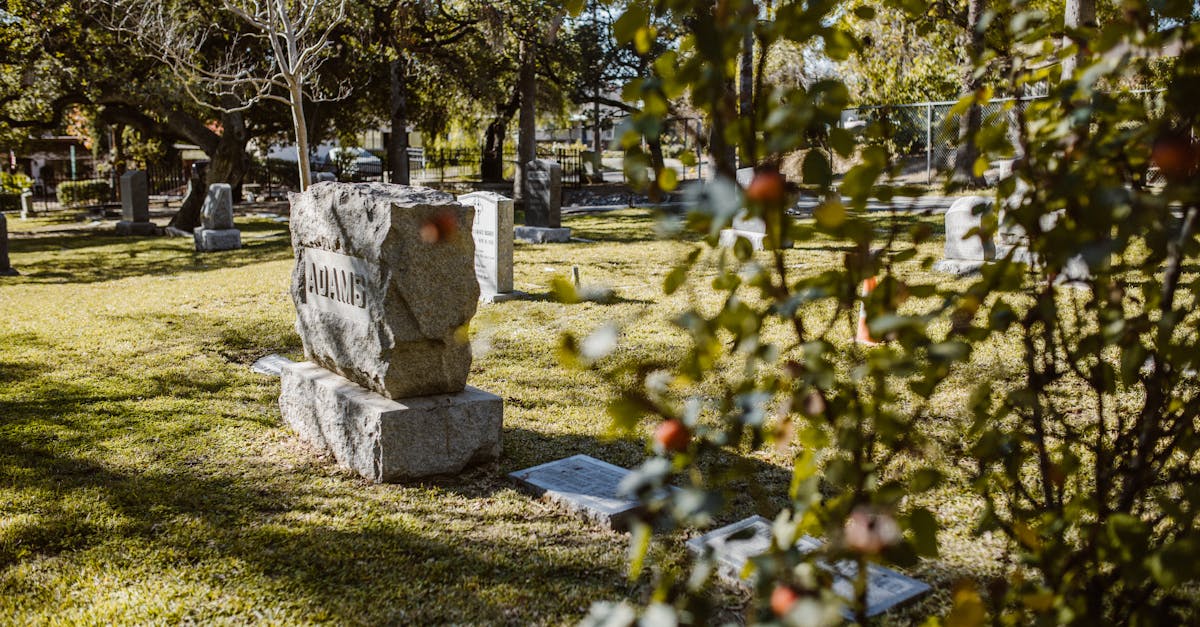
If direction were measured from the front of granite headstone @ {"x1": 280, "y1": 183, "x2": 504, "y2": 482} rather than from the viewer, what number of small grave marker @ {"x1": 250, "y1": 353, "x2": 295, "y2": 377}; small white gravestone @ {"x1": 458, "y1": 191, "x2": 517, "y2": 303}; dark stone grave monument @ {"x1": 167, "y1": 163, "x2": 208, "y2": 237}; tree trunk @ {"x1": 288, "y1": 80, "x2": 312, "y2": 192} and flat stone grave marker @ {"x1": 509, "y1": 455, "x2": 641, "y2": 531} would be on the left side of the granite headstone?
1

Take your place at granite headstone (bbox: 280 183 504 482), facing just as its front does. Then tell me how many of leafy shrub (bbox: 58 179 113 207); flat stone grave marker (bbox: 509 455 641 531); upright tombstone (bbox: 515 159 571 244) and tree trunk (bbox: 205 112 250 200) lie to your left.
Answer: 1

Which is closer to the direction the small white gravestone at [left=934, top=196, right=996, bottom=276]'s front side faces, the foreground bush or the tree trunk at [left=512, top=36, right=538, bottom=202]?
the foreground bush

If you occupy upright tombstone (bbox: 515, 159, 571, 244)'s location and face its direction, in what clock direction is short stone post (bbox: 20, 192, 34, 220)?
The short stone post is roughly at 3 o'clock from the upright tombstone.

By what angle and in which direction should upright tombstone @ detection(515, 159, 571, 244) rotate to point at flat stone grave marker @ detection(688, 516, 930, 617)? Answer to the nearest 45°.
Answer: approximately 45° to its left

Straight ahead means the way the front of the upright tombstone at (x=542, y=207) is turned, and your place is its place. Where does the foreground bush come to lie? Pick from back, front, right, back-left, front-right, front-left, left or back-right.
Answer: front-left

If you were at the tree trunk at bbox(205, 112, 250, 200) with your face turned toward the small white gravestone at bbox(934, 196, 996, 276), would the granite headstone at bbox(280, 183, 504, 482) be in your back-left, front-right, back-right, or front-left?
front-right

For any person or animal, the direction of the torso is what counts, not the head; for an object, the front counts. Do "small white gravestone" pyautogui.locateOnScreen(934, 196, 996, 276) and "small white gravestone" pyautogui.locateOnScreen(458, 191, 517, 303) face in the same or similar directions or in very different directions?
same or similar directions

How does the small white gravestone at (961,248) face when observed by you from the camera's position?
facing the viewer and to the left of the viewer

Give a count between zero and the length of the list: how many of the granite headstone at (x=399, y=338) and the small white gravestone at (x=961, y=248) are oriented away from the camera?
0

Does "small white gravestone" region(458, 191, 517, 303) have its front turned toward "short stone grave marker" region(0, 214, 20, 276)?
no

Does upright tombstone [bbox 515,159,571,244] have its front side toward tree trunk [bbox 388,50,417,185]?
no

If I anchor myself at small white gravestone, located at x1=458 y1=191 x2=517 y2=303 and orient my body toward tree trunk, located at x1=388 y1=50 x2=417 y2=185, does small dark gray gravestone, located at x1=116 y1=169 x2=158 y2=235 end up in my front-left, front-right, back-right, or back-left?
front-left

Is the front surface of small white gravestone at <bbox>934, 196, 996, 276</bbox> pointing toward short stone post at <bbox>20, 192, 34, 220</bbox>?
no

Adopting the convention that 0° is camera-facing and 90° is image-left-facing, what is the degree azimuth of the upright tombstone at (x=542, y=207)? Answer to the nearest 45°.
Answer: approximately 45°

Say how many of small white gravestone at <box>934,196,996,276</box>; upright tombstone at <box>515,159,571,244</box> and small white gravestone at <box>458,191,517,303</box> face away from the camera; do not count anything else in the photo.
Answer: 0

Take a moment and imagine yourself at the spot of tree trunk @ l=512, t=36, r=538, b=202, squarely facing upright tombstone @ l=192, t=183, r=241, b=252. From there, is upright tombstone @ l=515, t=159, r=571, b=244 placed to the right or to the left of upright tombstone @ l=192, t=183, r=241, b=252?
left
